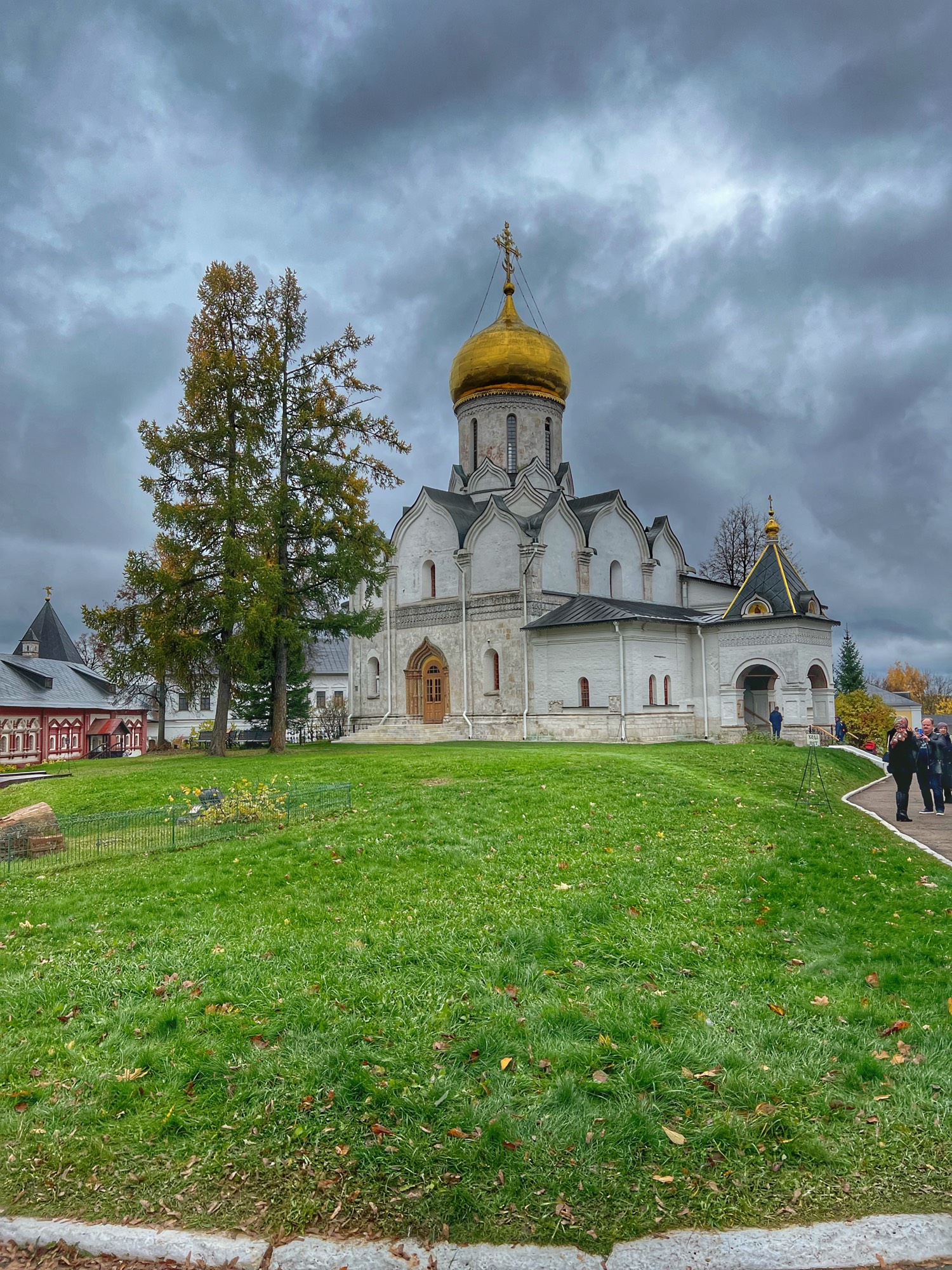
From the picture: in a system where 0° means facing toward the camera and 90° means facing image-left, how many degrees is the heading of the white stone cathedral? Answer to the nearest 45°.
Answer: approximately 45°

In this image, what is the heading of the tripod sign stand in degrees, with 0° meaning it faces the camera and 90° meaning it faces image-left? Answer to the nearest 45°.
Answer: approximately 0°

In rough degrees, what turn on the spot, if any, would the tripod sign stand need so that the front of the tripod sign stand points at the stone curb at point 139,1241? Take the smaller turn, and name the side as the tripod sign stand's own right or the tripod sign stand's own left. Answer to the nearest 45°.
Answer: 0° — it already faces it

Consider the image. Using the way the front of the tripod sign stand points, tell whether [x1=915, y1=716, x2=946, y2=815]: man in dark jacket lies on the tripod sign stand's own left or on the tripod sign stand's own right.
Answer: on the tripod sign stand's own left

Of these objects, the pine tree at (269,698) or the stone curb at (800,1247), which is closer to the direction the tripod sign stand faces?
the stone curb

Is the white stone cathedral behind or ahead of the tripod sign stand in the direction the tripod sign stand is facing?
behind

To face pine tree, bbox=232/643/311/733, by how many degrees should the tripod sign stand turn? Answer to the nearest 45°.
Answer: approximately 135° to its right
